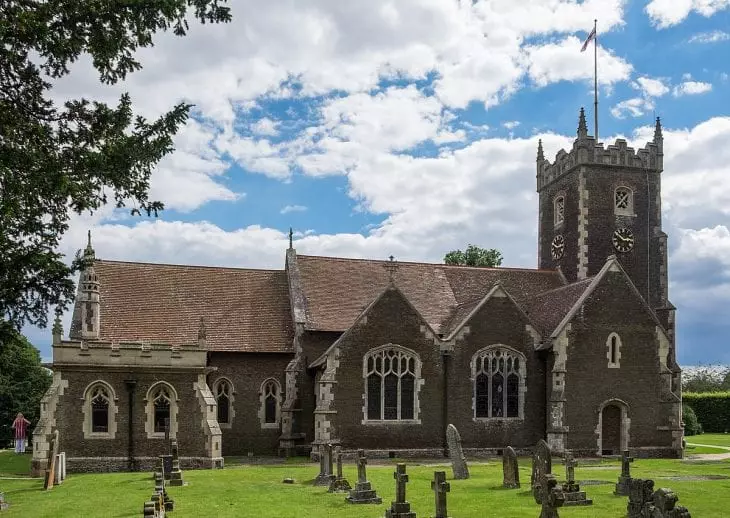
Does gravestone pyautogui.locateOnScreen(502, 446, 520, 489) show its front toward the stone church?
no

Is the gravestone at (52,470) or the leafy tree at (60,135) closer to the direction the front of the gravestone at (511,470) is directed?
the leafy tree

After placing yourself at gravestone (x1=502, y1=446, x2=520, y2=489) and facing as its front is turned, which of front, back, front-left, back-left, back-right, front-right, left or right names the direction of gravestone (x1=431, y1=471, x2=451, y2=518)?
front

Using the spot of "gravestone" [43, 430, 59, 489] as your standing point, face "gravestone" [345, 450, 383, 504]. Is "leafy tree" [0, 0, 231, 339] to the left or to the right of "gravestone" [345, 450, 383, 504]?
right

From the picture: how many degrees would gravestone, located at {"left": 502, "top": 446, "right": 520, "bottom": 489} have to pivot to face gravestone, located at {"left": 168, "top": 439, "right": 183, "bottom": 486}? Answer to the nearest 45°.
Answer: approximately 90° to its right

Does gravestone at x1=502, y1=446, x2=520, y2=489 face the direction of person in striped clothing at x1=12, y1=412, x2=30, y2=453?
no

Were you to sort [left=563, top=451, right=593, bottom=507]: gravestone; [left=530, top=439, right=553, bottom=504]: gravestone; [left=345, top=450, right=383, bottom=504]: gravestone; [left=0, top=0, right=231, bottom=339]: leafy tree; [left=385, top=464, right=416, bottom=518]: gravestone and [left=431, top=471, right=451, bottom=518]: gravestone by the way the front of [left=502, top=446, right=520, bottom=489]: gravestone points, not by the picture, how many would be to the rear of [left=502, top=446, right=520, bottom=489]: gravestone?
0

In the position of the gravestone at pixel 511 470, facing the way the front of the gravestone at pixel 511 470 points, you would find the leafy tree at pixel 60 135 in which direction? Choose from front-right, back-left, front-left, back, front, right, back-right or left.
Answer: front-right

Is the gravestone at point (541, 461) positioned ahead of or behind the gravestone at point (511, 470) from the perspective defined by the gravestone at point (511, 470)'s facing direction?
ahead

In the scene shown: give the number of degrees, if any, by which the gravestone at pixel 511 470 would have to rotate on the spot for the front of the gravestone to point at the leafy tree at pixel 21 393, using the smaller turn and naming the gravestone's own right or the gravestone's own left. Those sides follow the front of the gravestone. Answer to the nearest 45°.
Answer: approximately 135° to the gravestone's own right

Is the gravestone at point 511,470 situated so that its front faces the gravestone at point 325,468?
no

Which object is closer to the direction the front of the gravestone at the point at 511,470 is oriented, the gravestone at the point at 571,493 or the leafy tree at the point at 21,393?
the gravestone

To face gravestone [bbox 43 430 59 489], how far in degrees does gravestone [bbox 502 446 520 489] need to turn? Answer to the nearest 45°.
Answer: approximately 90° to its right

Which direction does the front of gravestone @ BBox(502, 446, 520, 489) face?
toward the camera
